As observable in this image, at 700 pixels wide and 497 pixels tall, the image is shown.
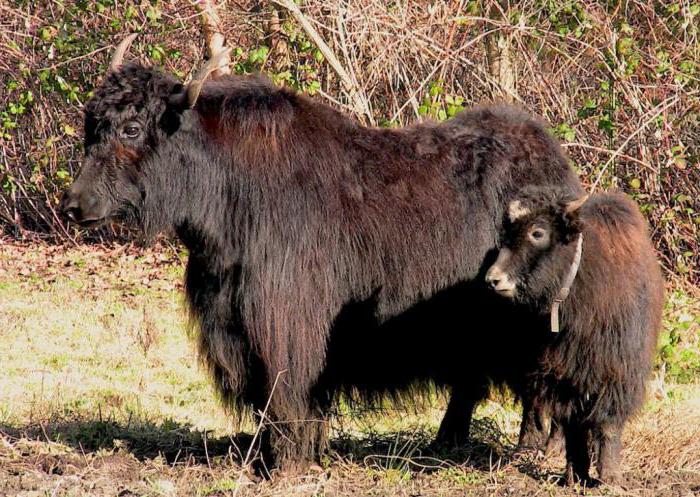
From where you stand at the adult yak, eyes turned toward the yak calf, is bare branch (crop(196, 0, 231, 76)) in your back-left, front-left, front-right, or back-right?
back-left

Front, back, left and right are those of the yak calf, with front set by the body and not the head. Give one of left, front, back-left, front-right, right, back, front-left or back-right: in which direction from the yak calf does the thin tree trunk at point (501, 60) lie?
back-right

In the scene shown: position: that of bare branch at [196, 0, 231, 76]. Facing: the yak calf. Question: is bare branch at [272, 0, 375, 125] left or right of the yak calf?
left

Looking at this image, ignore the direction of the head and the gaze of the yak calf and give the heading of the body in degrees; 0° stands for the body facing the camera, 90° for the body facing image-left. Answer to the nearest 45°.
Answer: approximately 45°

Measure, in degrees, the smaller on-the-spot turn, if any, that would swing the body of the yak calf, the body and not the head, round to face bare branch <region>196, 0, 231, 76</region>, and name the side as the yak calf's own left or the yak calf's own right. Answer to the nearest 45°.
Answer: approximately 90° to the yak calf's own right

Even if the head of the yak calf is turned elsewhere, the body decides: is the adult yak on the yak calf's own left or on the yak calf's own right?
on the yak calf's own right

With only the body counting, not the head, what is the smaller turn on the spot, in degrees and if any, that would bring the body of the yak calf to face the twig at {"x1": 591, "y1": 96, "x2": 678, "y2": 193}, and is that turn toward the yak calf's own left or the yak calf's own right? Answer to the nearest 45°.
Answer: approximately 135° to the yak calf's own right

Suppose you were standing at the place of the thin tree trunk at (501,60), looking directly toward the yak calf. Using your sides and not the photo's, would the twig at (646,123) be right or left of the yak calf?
left
